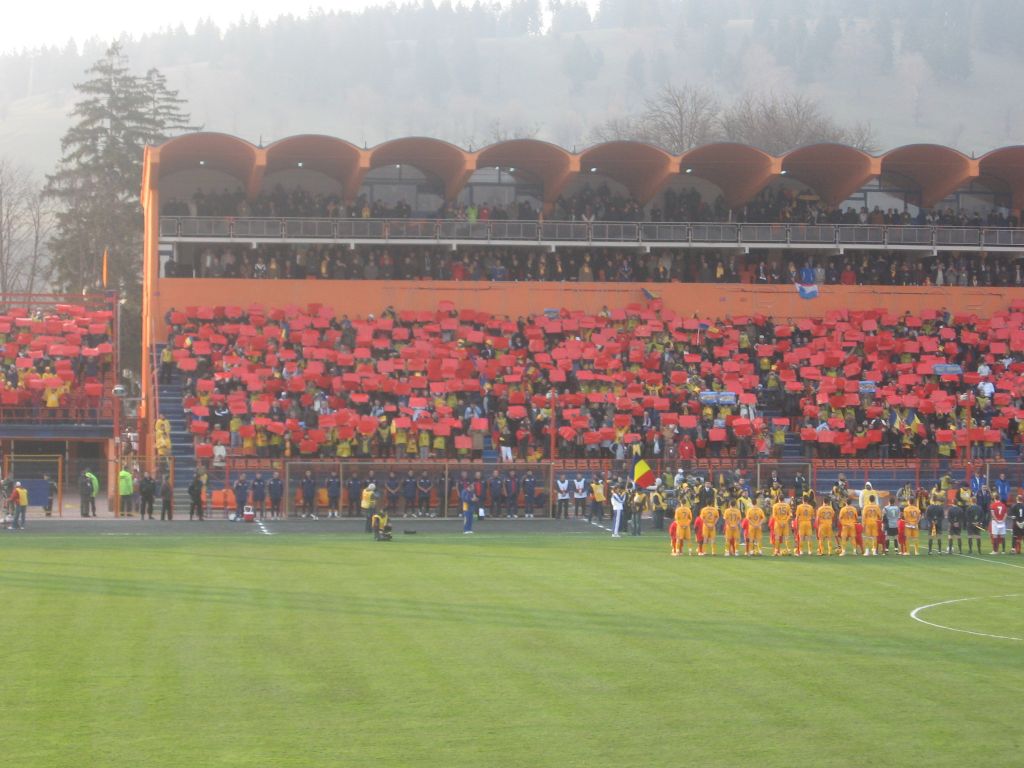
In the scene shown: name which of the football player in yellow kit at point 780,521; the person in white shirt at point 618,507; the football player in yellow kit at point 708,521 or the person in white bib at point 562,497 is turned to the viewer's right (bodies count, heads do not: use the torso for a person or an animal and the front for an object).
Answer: the person in white shirt at point 618,507

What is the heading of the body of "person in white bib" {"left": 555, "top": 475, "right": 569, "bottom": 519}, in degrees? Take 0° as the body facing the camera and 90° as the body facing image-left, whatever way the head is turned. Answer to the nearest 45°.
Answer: approximately 0°

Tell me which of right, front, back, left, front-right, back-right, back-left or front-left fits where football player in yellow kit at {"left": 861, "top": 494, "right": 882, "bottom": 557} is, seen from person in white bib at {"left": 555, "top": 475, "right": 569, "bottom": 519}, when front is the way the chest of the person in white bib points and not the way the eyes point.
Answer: front-left
